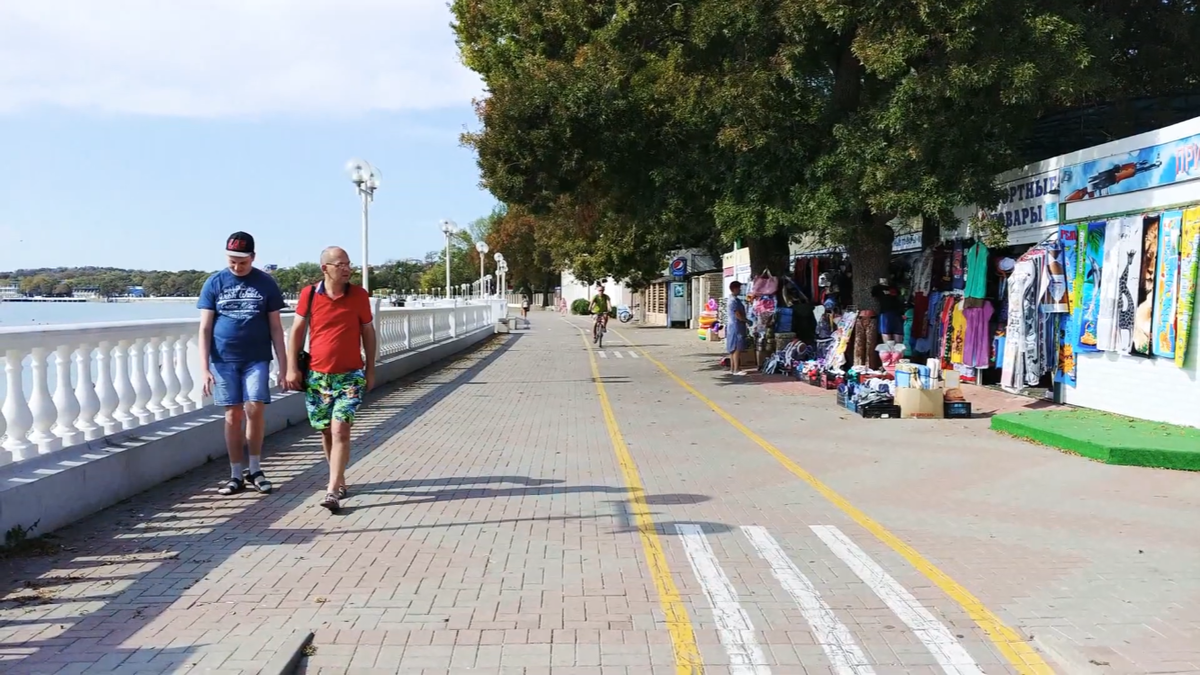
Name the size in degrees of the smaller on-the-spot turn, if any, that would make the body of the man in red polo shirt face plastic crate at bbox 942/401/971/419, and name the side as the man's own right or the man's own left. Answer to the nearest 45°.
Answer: approximately 90° to the man's own left

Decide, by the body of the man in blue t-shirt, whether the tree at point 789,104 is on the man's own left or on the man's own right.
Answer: on the man's own left

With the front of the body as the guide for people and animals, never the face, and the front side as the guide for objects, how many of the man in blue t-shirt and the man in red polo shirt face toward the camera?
2

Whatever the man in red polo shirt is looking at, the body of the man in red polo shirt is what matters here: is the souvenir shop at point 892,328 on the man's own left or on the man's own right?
on the man's own left
